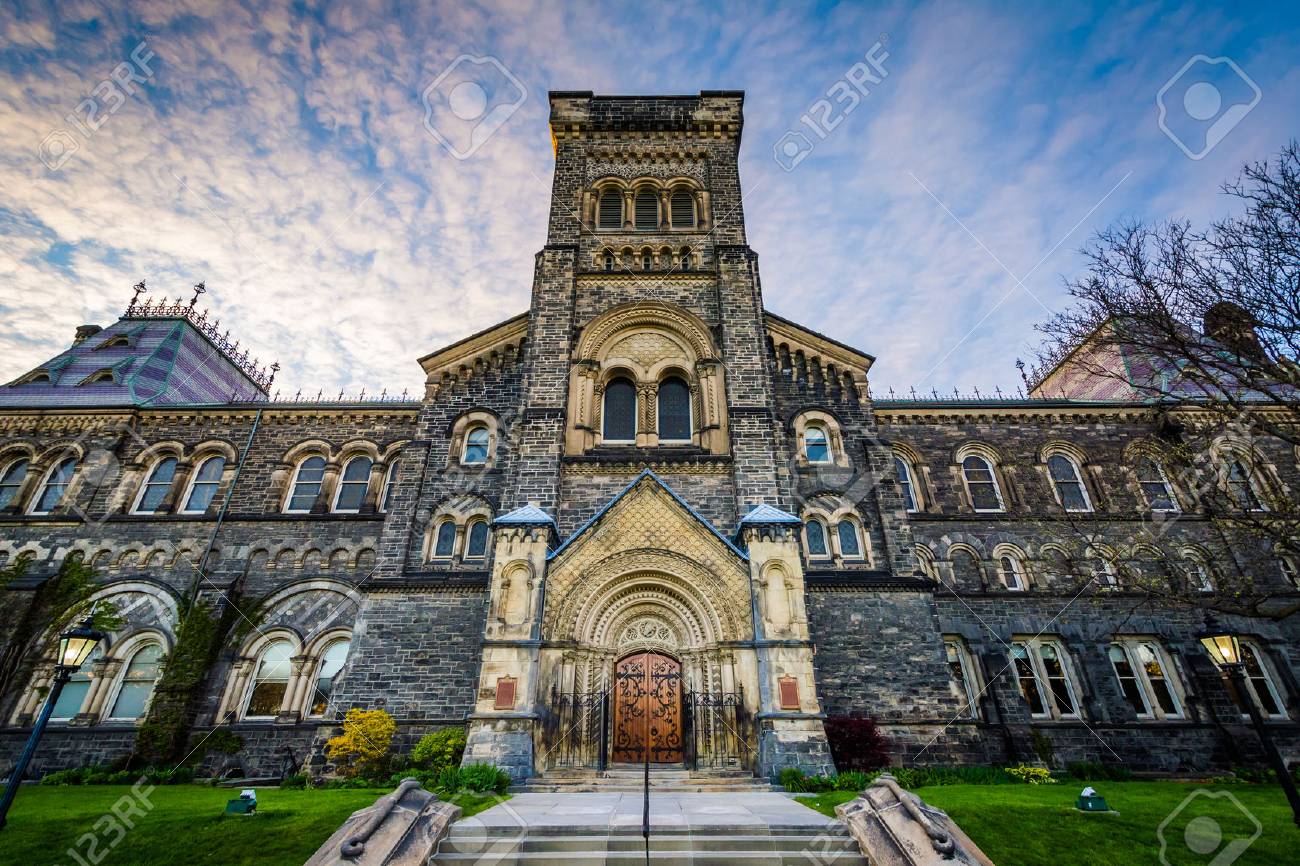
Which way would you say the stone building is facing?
toward the camera

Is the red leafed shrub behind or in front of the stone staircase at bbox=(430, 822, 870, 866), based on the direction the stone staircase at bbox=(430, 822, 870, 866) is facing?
behind

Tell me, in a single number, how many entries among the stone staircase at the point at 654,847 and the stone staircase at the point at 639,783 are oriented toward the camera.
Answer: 2

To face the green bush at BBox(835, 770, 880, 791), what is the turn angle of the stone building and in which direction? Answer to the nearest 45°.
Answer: approximately 45° to its left

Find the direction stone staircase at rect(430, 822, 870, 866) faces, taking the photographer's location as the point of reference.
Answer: facing the viewer

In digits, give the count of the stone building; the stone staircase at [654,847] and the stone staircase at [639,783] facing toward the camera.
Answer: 3

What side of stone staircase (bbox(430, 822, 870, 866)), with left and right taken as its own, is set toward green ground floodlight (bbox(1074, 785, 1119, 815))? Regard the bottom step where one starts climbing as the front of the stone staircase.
left

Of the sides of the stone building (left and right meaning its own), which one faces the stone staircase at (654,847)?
front

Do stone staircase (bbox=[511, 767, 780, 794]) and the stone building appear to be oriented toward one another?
no

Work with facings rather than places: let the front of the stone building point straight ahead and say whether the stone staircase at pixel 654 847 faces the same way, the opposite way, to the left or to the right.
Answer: the same way

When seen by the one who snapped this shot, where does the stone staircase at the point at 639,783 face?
facing the viewer

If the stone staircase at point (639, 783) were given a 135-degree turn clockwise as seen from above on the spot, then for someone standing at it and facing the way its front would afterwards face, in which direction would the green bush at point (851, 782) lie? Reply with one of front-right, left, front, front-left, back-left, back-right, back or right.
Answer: back-right

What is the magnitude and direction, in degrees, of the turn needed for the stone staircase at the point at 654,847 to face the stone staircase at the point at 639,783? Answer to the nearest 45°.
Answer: approximately 180°

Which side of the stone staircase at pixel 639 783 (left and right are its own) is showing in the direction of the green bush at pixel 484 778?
right

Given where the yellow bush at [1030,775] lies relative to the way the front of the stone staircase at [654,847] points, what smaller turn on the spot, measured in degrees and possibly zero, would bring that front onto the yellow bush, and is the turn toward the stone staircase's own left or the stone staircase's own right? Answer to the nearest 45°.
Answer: approximately 135° to the stone staircase's own left

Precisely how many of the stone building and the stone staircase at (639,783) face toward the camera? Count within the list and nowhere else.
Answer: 2

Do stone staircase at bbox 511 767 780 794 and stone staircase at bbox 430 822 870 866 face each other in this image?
no

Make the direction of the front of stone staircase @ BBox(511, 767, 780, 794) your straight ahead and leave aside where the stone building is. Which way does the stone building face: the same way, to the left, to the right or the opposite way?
the same way

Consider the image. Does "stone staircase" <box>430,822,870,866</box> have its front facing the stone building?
no
